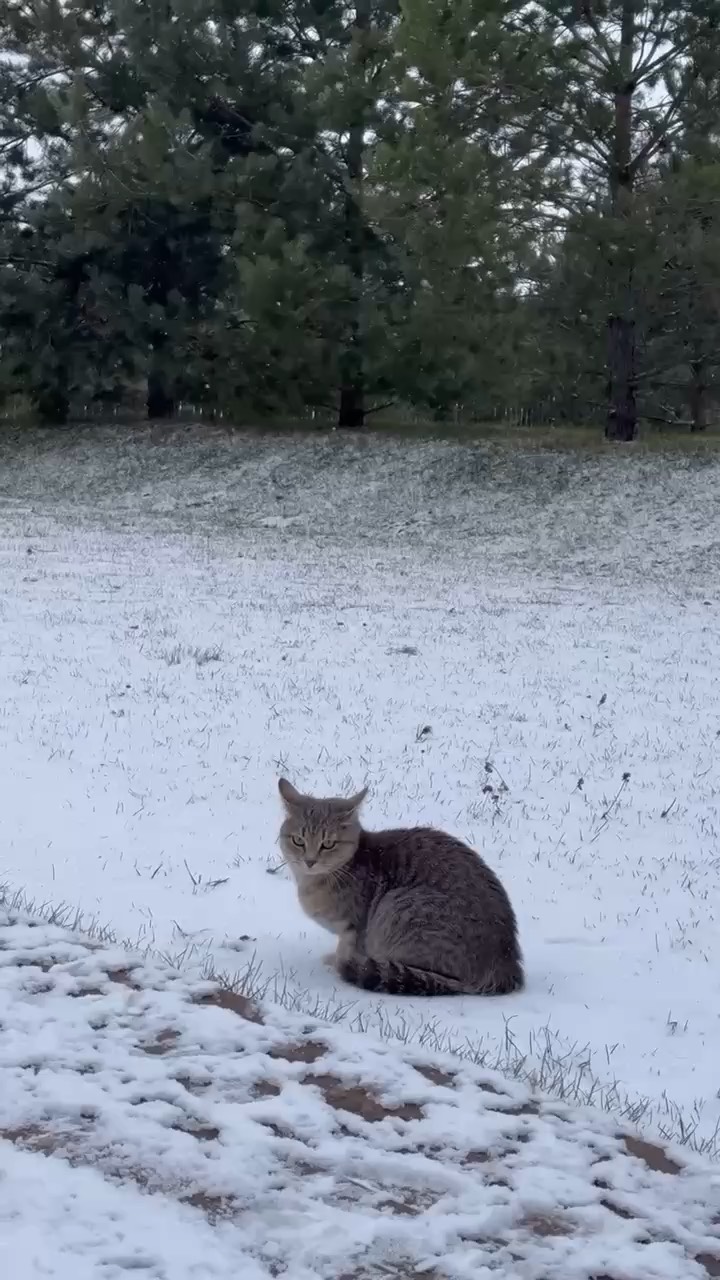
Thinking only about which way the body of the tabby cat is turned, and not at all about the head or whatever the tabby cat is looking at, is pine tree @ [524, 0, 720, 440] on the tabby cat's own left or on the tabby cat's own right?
on the tabby cat's own right

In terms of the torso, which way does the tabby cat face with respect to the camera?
to the viewer's left
